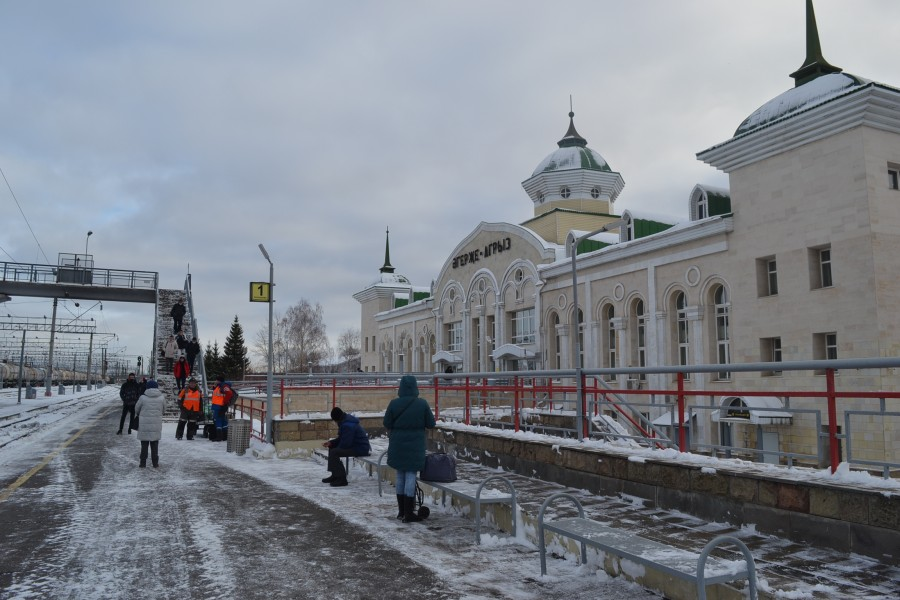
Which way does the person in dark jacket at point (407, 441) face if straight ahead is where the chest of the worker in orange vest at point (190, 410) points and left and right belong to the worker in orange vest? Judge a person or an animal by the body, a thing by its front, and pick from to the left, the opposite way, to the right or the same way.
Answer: the opposite way

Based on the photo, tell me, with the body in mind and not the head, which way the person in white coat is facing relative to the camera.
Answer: away from the camera

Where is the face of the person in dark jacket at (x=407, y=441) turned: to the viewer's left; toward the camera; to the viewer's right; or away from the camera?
away from the camera

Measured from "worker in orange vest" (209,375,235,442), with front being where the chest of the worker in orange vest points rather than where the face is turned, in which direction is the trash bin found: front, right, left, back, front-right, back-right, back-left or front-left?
front-left

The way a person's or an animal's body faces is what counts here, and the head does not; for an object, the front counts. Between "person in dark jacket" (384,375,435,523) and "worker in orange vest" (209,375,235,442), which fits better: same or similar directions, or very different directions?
very different directions

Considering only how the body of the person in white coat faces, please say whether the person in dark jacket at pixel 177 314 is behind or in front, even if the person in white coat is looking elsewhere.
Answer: in front

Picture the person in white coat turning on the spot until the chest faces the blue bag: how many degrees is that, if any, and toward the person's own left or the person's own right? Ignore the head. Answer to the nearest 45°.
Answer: approximately 135° to the person's own right

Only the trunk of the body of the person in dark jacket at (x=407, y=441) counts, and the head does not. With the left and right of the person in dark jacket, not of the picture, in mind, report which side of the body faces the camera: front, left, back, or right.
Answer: back

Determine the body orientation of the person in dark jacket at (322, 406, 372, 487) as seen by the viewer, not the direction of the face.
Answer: to the viewer's left

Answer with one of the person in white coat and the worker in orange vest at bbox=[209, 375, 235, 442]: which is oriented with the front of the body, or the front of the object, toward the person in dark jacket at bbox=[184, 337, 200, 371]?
the person in white coat

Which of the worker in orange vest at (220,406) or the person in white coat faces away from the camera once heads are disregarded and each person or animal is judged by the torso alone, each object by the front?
the person in white coat

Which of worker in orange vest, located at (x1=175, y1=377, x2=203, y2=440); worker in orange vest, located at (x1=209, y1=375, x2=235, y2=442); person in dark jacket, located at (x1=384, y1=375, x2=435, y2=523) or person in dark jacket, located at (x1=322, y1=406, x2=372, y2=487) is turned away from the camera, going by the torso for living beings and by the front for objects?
person in dark jacket, located at (x1=384, y1=375, x2=435, y2=523)

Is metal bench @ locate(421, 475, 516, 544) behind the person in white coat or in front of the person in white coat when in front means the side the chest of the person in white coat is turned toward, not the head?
behind

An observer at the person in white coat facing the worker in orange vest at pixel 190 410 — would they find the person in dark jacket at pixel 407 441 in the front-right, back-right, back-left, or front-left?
back-right

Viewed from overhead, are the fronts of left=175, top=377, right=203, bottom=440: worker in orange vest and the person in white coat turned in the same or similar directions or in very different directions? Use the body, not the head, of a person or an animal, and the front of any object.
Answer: very different directions
